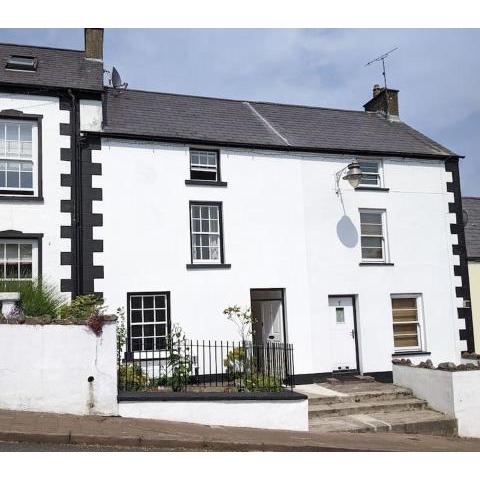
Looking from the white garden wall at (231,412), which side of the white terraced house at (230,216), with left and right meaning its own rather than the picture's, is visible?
front

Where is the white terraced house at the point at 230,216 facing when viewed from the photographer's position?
facing the viewer

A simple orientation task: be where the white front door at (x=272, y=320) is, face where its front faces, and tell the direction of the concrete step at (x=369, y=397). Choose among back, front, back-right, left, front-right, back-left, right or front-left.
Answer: front-left

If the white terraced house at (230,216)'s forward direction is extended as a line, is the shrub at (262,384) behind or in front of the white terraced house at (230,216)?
in front

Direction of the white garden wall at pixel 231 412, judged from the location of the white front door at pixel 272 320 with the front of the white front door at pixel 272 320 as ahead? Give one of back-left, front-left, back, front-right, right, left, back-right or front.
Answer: front

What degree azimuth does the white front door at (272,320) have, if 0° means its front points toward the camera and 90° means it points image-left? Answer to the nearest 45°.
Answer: approximately 0°

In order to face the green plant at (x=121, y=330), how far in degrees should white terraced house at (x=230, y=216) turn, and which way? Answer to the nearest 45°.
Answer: approximately 45° to its right

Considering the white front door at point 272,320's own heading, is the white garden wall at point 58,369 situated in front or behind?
in front

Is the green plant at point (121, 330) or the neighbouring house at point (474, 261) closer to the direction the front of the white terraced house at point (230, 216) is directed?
the green plant

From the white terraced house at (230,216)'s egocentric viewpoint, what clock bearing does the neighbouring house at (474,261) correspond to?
The neighbouring house is roughly at 8 o'clock from the white terraced house.
